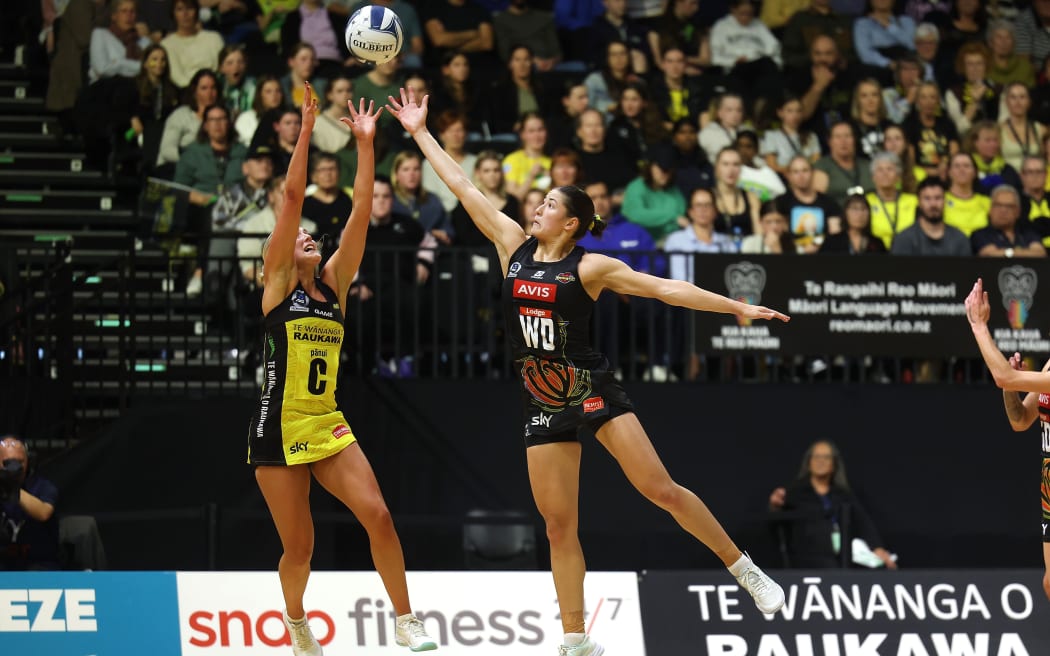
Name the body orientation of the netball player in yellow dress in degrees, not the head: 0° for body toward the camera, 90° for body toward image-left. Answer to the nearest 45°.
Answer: approximately 315°

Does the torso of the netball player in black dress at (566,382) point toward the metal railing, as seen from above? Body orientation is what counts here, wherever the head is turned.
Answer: no

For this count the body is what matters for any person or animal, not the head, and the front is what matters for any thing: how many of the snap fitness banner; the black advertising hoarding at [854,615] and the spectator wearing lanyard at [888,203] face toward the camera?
3

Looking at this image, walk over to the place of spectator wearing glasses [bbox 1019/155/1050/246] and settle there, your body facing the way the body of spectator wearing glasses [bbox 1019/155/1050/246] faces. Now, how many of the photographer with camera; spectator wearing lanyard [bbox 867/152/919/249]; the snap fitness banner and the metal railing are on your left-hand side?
0

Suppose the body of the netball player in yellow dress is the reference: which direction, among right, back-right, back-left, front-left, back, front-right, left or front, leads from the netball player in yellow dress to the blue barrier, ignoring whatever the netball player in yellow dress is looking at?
back

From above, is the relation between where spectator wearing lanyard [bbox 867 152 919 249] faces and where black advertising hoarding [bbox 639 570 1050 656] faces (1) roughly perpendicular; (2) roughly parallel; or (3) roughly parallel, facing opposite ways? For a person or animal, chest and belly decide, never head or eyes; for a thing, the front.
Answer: roughly parallel

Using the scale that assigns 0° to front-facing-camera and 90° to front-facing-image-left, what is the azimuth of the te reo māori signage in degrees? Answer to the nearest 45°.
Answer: approximately 0°

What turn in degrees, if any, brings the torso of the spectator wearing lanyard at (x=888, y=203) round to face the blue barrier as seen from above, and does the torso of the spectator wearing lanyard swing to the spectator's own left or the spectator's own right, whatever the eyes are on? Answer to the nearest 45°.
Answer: approximately 45° to the spectator's own right

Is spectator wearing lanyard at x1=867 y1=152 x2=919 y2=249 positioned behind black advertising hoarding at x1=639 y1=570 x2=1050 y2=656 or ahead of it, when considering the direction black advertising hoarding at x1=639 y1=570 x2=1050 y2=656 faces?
behind

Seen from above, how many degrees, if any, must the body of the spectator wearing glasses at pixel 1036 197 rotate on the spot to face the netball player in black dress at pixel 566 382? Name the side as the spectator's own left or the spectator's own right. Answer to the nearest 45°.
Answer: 0° — they already face them

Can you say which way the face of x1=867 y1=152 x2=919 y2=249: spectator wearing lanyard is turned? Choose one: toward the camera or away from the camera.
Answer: toward the camera

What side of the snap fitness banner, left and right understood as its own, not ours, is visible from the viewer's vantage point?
front

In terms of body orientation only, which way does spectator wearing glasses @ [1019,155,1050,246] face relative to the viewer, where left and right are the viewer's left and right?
facing the viewer

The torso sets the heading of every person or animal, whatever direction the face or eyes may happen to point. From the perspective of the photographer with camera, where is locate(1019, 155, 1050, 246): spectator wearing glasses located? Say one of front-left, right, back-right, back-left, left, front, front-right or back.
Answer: left

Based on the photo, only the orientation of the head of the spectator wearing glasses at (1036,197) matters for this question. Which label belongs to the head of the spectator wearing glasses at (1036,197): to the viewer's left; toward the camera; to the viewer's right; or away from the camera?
toward the camera
